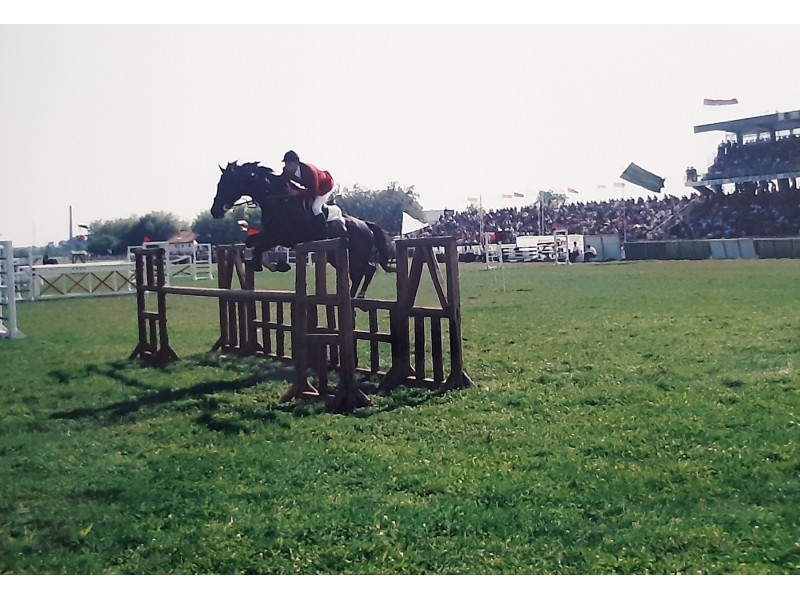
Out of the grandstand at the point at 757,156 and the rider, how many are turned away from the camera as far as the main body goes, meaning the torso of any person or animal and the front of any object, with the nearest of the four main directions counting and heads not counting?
0

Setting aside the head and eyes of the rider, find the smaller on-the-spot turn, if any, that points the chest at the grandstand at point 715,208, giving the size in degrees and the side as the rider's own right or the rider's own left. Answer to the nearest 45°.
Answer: approximately 180°

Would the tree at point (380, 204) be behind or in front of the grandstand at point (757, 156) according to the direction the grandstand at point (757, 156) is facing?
in front

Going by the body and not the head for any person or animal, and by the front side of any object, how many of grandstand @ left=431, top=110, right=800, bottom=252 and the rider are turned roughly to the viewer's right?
0

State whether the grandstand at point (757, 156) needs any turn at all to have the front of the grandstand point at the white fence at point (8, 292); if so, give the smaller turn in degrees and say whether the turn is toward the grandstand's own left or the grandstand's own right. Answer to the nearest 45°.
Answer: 0° — it already faces it

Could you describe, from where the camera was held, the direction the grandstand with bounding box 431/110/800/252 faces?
facing the viewer and to the left of the viewer

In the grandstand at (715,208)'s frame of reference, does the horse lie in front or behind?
in front

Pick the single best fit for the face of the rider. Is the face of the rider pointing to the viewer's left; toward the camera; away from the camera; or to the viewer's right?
to the viewer's left
